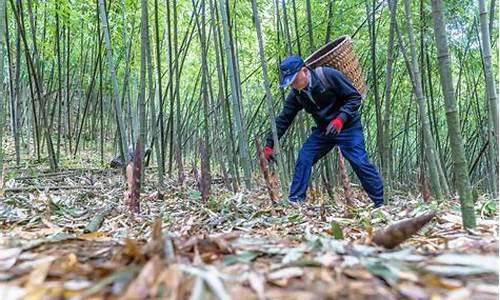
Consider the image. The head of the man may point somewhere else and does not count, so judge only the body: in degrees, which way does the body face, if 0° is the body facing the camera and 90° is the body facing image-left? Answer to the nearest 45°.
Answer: approximately 45°

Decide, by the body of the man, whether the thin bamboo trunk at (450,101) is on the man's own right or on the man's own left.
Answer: on the man's own left
